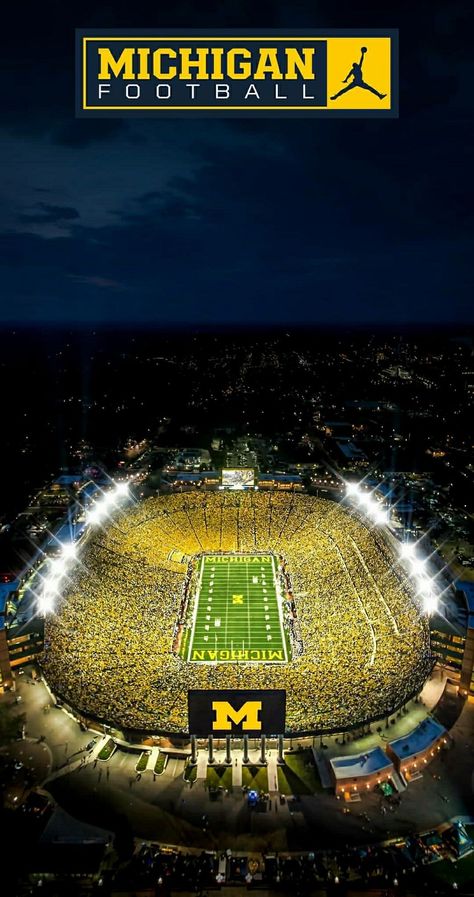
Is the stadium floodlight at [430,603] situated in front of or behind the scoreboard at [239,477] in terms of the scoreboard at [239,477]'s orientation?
in front

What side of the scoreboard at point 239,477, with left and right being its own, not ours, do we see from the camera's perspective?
front

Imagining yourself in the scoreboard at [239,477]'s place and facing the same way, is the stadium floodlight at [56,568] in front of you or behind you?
in front

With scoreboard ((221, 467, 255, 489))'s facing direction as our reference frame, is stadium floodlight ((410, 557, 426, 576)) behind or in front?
in front
